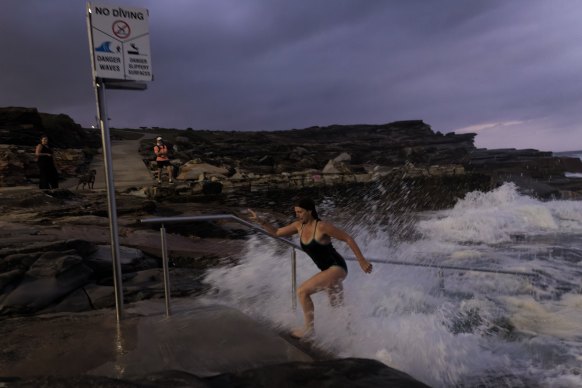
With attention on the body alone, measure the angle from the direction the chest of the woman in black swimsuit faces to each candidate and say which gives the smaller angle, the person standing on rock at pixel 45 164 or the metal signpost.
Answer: the metal signpost

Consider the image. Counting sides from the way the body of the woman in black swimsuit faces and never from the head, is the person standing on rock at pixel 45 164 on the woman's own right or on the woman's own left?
on the woman's own right

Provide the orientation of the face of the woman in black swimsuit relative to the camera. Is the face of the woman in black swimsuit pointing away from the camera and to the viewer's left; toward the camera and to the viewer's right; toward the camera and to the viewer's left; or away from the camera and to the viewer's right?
toward the camera and to the viewer's left

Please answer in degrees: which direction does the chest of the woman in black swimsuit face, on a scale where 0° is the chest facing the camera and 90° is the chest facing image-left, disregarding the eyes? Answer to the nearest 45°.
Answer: approximately 45°

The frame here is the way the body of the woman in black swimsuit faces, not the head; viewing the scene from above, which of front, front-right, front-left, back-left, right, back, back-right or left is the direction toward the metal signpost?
front-right
